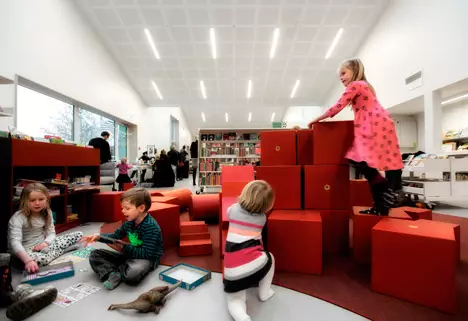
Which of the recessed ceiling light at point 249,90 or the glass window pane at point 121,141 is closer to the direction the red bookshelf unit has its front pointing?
the recessed ceiling light

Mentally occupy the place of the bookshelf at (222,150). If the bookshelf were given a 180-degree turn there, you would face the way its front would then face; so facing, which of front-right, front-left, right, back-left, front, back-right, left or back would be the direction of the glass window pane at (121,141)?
front-left

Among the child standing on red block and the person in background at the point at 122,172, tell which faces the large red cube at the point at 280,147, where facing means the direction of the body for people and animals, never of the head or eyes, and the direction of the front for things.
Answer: the child standing on red block

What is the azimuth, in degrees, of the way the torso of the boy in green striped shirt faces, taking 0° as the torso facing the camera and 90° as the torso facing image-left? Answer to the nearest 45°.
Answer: approximately 45°

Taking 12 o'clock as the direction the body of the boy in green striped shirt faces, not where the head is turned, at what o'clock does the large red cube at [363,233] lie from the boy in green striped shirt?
The large red cube is roughly at 8 o'clock from the boy in green striped shirt.

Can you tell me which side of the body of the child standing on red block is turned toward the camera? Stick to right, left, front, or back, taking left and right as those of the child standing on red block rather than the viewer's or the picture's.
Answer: left

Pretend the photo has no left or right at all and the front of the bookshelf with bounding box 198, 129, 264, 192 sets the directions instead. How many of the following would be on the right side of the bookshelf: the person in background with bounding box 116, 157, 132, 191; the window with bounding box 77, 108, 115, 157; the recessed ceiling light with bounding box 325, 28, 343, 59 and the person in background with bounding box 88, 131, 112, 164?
3

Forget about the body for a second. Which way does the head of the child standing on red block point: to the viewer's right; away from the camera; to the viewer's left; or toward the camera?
to the viewer's left

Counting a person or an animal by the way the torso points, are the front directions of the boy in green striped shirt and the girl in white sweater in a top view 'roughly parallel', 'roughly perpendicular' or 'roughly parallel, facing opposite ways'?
roughly perpendicular

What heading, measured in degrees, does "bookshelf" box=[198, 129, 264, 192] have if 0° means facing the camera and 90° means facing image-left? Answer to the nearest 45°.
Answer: approximately 0°

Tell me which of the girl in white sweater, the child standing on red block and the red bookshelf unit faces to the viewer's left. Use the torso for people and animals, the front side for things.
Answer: the child standing on red block
